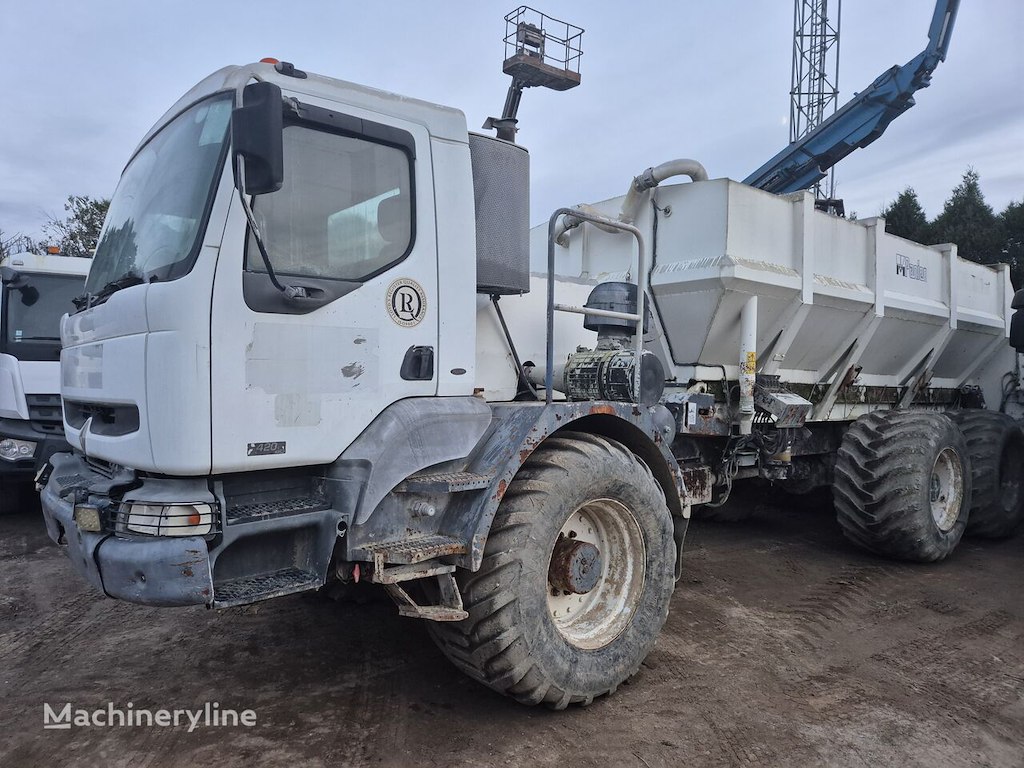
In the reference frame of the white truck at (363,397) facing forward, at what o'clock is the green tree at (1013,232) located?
The green tree is roughly at 6 o'clock from the white truck.

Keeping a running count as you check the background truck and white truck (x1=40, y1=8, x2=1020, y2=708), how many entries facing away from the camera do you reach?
0

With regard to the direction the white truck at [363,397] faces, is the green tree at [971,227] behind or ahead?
behind

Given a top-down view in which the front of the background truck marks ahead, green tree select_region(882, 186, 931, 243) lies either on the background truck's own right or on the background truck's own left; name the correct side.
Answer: on the background truck's own left

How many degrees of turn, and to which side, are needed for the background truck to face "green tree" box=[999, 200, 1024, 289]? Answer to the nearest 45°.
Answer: approximately 90° to its left

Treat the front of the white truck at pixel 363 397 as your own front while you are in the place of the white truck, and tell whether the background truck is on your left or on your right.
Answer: on your right

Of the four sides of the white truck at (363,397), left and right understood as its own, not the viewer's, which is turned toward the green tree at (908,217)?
back

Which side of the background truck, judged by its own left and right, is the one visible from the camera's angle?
front

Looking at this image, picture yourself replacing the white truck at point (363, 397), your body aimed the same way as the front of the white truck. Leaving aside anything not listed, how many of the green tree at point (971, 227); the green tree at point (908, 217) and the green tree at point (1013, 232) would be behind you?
3

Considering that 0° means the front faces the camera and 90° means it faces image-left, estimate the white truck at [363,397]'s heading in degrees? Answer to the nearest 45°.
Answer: approximately 45°

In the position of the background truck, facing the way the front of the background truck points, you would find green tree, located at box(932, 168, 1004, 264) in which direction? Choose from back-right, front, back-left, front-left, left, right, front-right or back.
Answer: left
